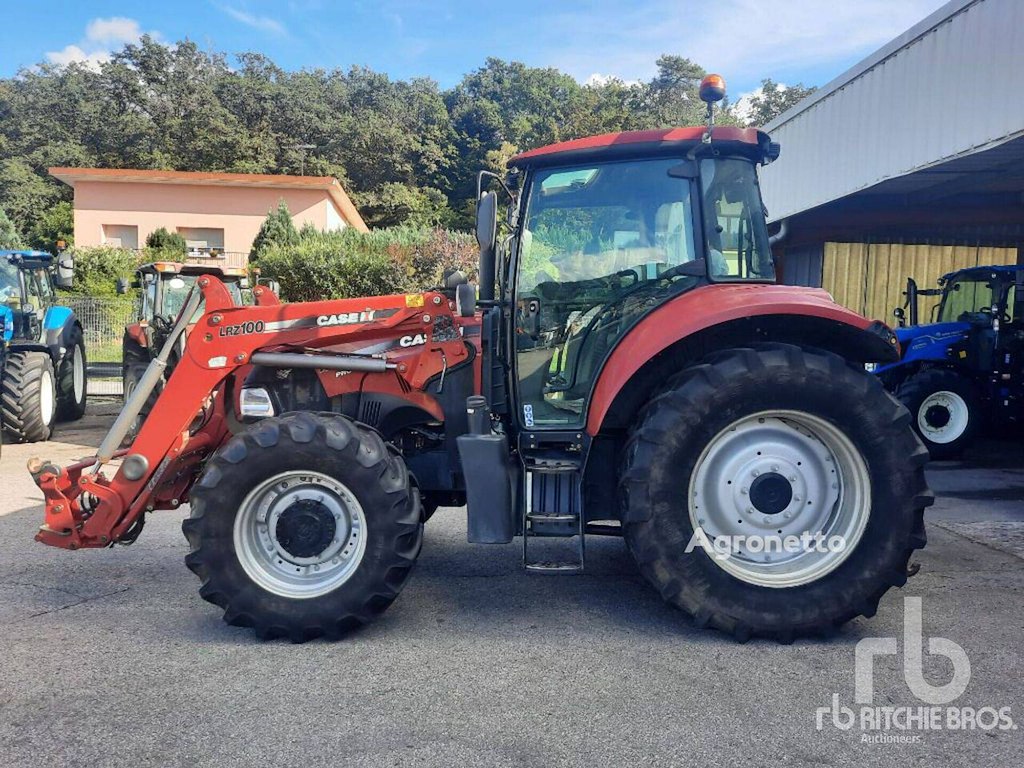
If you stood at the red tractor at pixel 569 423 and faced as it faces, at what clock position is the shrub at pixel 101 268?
The shrub is roughly at 2 o'clock from the red tractor.

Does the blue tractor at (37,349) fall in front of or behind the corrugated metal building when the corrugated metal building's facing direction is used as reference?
in front

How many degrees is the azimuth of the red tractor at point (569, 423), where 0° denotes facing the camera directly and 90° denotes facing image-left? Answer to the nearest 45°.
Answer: approximately 90°

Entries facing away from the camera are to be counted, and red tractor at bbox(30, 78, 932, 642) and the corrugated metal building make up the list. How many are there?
0

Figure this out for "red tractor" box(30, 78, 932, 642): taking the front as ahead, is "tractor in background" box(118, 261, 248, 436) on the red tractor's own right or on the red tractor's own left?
on the red tractor's own right

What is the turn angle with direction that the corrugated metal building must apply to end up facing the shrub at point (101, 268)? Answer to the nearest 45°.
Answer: approximately 45° to its right

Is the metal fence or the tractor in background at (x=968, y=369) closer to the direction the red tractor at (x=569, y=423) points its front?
the metal fence

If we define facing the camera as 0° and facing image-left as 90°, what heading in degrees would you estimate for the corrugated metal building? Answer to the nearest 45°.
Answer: approximately 45°
